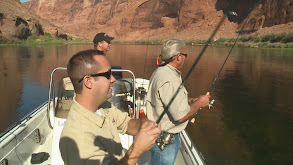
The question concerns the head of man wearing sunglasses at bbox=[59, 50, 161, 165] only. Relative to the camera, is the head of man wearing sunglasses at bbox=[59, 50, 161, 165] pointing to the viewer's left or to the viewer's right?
to the viewer's right

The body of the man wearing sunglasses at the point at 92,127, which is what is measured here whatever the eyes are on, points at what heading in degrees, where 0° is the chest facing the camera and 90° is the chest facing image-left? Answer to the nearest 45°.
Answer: approximately 315°

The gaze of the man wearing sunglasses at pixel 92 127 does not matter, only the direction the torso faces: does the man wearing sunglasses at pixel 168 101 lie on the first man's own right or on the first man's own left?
on the first man's own left
